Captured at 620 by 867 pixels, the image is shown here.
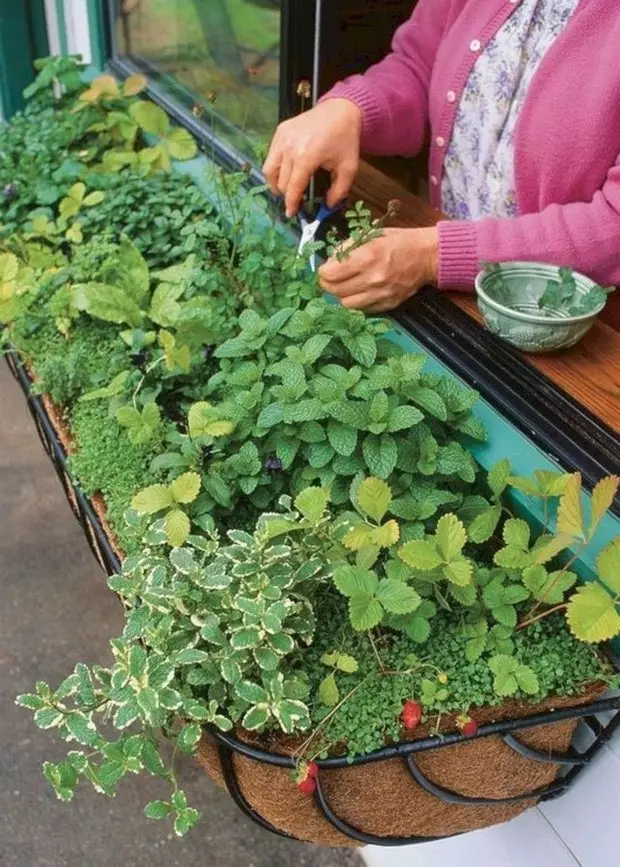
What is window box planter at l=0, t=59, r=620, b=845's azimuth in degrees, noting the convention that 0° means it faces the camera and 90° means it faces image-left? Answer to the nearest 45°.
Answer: approximately 45°

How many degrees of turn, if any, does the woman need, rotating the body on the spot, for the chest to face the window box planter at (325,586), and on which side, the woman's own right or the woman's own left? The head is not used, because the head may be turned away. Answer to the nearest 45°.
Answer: approximately 45° to the woman's own left

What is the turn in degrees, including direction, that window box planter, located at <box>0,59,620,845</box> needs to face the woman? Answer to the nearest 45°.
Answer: approximately 135° to its right

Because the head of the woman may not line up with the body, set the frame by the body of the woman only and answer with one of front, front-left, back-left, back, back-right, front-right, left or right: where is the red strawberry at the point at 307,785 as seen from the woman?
front-left

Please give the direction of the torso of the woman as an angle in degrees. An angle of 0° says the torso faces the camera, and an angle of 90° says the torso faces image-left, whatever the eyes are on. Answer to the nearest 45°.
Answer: approximately 45°

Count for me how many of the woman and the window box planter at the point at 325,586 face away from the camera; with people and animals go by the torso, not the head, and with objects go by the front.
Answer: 0

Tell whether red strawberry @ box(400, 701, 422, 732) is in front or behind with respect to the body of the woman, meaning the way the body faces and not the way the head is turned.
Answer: in front

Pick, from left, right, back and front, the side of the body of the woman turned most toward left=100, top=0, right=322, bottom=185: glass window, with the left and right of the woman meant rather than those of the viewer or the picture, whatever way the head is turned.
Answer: right

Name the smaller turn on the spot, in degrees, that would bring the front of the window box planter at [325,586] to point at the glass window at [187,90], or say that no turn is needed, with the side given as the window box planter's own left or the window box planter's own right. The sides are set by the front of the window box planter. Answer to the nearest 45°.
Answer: approximately 135° to the window box planter's own right
